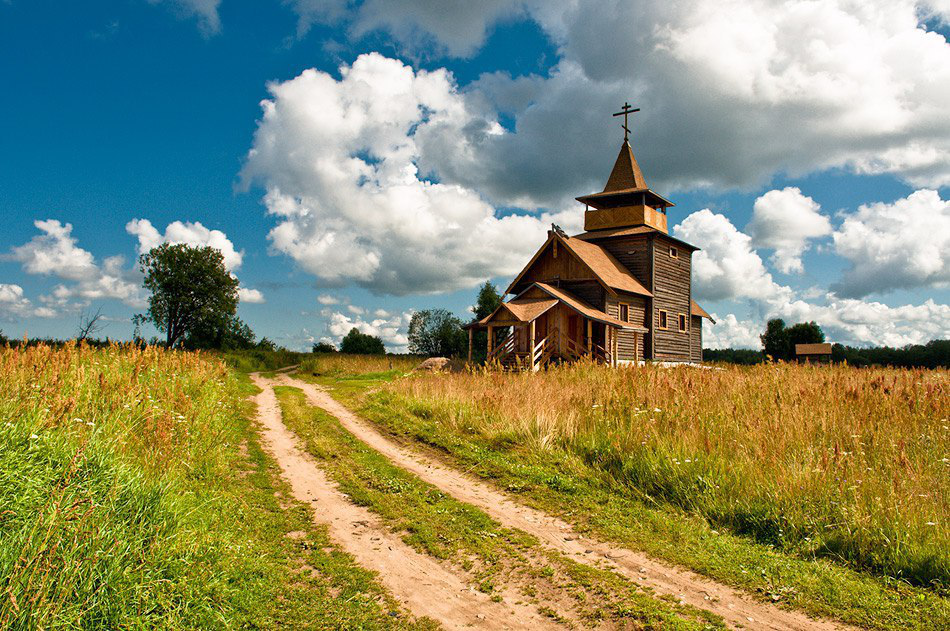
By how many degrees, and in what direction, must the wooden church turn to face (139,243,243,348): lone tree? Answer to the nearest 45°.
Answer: approximately 45° to its right

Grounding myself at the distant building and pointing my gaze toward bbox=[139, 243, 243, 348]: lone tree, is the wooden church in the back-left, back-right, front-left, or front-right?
front-left

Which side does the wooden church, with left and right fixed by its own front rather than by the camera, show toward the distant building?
back

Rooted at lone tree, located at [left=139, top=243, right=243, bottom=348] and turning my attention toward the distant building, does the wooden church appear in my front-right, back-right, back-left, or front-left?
front-right

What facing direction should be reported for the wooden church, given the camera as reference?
facing the viewer and to the left of the viewer

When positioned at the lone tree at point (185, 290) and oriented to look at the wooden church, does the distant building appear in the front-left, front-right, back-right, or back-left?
front-left

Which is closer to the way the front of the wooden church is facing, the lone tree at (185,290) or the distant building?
the lone tree
